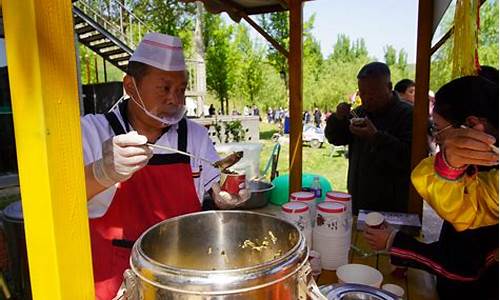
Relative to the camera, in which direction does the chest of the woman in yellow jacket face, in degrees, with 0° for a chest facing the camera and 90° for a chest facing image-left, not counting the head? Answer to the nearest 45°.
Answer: approximately 90°

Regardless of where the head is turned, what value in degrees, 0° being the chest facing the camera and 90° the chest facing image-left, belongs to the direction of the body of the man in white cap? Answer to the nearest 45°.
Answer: approximately 315°

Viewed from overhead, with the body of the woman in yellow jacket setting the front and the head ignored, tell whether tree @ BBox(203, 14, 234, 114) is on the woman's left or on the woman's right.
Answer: on the woman's right

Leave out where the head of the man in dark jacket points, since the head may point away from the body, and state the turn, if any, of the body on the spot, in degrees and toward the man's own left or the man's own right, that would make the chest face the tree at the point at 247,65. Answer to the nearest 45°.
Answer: approximately 135° to the man's own right

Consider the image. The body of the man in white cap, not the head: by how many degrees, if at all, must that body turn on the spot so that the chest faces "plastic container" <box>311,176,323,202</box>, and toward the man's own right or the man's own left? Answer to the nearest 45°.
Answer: approximately 90° to the man's own left

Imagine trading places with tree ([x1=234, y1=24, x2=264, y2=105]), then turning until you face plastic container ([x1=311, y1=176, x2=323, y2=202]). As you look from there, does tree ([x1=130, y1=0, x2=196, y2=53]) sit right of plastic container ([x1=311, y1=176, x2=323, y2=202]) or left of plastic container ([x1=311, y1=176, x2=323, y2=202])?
right

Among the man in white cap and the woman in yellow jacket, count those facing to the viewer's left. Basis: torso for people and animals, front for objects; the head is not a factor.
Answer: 1

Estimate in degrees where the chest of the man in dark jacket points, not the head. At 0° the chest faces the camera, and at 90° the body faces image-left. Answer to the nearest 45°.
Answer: approximately 45°

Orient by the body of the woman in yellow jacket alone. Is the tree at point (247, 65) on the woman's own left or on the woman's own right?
on the woman's own right

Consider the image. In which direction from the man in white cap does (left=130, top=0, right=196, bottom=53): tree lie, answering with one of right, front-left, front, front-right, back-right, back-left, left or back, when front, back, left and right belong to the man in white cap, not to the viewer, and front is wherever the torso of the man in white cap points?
back-left
